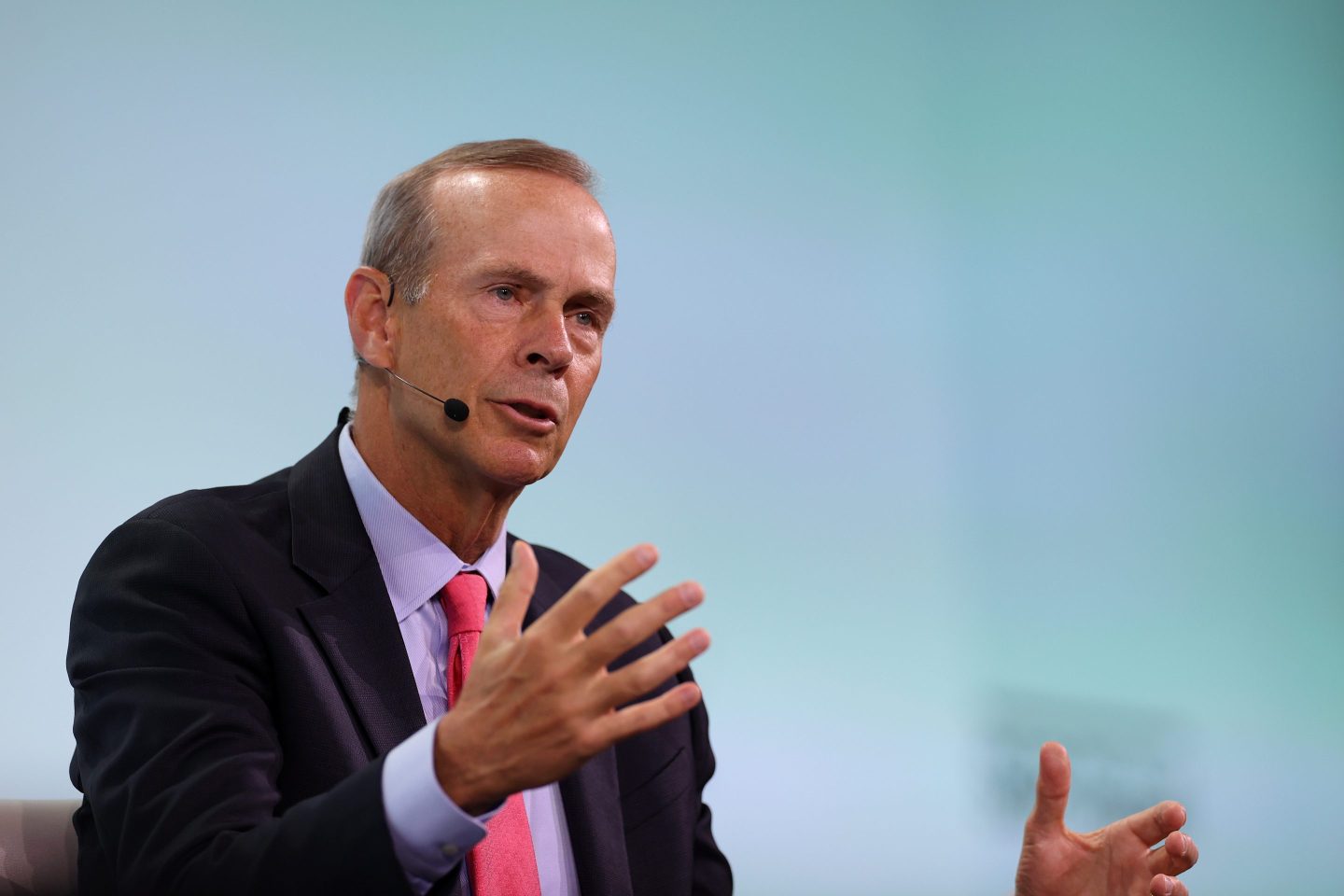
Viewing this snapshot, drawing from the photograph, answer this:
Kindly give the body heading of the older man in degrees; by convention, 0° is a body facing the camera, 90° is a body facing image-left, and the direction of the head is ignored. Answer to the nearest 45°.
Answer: approximately 315°
